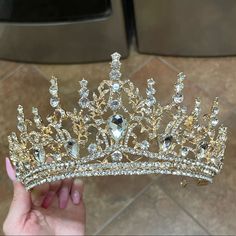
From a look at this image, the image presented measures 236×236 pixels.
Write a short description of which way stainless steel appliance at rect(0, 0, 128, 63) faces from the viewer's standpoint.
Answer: facing the viewer
